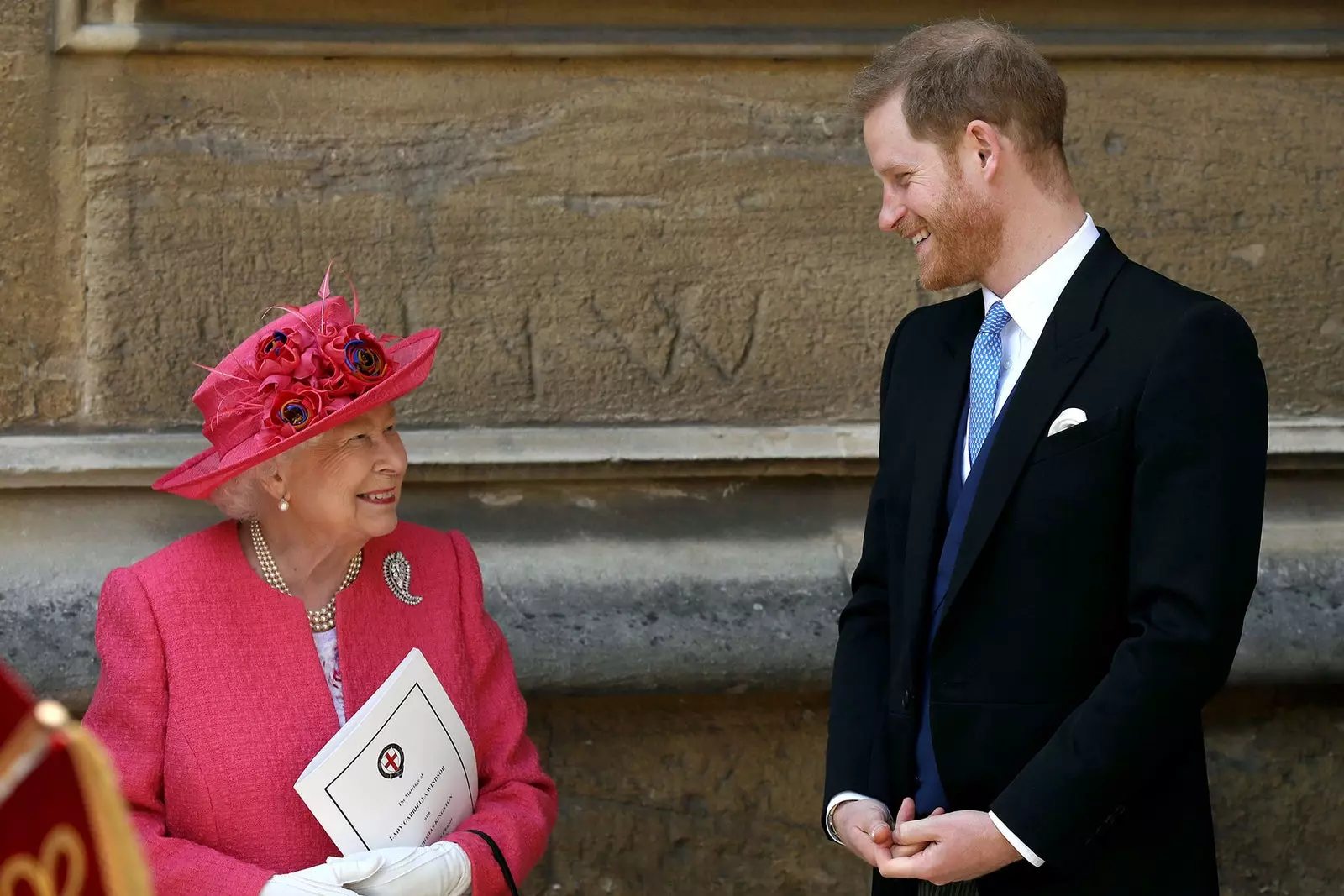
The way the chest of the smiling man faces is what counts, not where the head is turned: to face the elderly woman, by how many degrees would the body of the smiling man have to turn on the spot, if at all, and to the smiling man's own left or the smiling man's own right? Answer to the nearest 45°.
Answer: approximately 45° to the smiling man's own right

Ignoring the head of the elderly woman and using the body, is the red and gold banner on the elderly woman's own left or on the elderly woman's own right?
on the elderly woman's own right

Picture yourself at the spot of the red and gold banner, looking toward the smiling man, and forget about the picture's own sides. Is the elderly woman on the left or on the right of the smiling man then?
left

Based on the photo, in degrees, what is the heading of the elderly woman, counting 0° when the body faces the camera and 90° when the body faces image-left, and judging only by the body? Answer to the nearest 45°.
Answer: approximately 315°

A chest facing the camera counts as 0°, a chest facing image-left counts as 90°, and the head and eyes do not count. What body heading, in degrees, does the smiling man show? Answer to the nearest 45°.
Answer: approximately 45°
